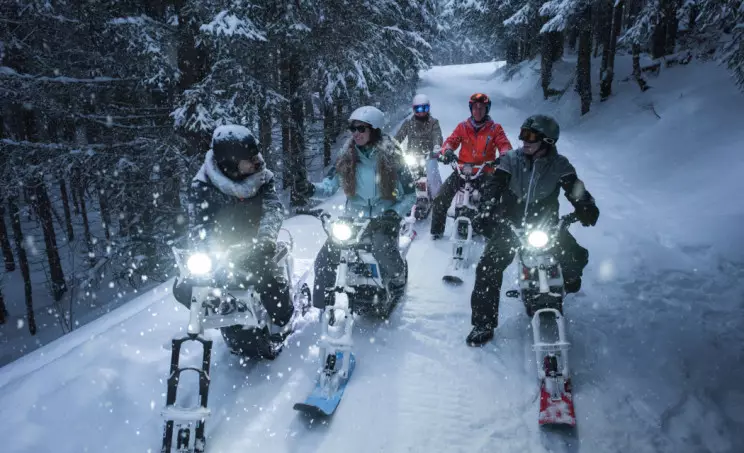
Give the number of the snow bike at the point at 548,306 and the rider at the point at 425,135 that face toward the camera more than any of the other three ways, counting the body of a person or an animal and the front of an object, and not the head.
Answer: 2

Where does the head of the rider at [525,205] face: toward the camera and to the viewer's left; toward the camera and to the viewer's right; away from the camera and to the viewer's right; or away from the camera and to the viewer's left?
toward the camera and to the viewer's left

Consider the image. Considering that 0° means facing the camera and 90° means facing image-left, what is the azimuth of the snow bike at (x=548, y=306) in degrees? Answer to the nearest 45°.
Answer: approximately 0°

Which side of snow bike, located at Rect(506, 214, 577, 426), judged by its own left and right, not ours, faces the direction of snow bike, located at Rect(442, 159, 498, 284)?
back

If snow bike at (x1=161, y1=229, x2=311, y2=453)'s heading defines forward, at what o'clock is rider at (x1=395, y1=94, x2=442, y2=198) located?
The rider is roughly at 6 o'clock from the snow bike.

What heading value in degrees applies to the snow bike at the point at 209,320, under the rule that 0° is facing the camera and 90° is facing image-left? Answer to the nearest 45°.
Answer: approximately 45°

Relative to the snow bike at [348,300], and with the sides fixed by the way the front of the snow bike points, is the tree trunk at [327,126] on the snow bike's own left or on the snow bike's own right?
on the snow bike's own right

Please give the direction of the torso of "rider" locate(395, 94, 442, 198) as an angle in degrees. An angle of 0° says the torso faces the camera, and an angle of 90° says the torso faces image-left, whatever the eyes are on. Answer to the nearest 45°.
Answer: approximately 0°

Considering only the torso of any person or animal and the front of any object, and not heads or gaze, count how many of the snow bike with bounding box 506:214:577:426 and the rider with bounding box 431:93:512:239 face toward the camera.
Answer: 2

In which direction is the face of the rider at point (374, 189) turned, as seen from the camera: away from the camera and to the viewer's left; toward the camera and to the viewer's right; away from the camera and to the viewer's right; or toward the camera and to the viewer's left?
toward the camera and to the viewer's left

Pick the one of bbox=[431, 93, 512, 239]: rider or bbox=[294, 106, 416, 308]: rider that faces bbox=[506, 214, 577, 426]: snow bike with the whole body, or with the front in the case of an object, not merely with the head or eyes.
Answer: bbox=[431, 93, 512, 239]: rider

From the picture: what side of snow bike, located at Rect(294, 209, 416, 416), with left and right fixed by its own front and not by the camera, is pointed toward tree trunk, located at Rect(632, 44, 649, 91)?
back

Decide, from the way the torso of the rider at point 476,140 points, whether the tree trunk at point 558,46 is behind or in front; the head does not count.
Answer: behind
